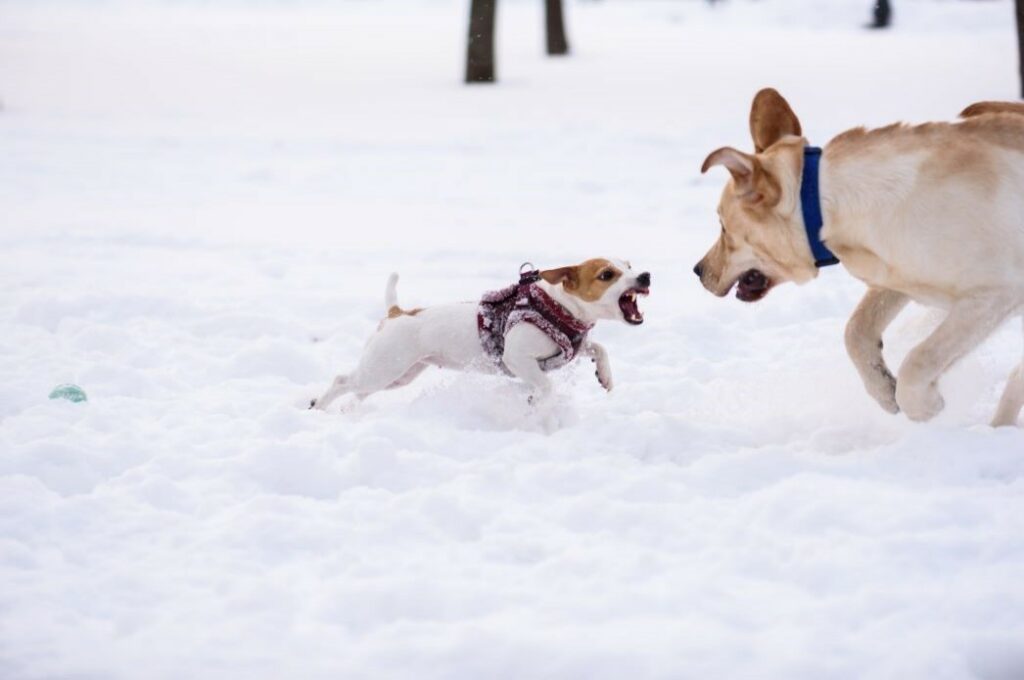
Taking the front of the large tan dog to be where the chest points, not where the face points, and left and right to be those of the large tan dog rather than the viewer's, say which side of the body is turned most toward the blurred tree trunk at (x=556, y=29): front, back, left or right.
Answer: right

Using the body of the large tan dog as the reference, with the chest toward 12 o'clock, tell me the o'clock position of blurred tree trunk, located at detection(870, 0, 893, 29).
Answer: The blurred tree trunk is roughly at 3 o'clock from the large tan dog.

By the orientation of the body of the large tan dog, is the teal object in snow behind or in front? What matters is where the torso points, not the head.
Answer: in front

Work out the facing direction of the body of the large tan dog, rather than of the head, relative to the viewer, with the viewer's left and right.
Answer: facing to the left of the viewer

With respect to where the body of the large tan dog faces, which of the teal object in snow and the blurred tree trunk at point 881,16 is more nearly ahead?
the teal object in snow

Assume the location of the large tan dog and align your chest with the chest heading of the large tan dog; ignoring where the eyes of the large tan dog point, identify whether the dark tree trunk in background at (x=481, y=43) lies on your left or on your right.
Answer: on your right

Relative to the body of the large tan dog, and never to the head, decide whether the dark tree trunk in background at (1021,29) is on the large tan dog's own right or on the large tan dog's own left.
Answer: on the large tan dog's own right
